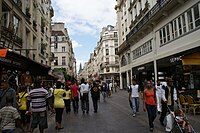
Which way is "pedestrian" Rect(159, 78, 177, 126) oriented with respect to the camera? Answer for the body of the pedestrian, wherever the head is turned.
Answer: toward the camera

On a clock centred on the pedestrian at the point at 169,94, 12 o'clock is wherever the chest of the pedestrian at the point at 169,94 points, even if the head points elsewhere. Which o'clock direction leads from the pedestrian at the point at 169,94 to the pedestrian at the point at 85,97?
the pedestrian at the point at 85,97 is roughly at 4 o'clock from the pedestrian at the point at 169,94.

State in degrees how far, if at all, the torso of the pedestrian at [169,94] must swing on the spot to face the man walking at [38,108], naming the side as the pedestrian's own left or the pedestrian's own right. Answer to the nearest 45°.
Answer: approximately 45° to the pedestrian's own right

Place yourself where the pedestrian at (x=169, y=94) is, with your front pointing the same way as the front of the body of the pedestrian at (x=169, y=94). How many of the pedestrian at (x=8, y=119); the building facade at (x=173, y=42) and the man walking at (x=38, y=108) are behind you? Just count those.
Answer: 1

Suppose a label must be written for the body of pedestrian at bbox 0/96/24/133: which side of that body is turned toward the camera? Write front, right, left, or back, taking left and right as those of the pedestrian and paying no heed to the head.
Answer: back

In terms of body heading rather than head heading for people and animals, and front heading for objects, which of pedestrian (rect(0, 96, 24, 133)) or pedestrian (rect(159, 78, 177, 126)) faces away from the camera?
pedestrian (rect(0, 96, 24, 133))

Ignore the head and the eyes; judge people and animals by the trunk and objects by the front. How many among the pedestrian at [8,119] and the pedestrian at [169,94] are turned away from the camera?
1
